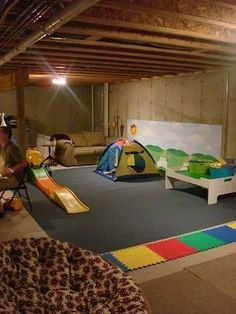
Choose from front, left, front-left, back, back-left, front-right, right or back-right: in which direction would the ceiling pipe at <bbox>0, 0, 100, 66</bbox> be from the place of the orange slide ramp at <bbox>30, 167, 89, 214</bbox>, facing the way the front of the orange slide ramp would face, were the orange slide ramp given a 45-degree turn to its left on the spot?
right

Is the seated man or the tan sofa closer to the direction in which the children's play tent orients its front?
the seated man

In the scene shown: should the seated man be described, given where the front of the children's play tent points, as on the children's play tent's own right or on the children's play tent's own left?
on the children's play tent's own right

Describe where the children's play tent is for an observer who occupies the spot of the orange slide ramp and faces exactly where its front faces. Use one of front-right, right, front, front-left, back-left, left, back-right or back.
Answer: left

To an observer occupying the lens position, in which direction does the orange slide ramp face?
facing the viewer and to the right of the viewer

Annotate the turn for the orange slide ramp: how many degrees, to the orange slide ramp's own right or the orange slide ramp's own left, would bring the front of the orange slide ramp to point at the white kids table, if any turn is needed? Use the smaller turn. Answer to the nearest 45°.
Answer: approximately 45° to the orange slide ramp's own left

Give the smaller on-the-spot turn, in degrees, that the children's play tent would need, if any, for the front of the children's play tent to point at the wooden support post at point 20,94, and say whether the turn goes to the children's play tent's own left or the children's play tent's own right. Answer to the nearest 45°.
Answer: approximately 90° to the children's play tent's own right

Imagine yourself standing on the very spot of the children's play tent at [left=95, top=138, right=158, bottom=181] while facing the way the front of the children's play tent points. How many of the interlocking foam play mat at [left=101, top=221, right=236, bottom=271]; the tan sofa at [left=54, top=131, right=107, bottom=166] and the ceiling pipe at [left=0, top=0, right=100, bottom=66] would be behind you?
1
